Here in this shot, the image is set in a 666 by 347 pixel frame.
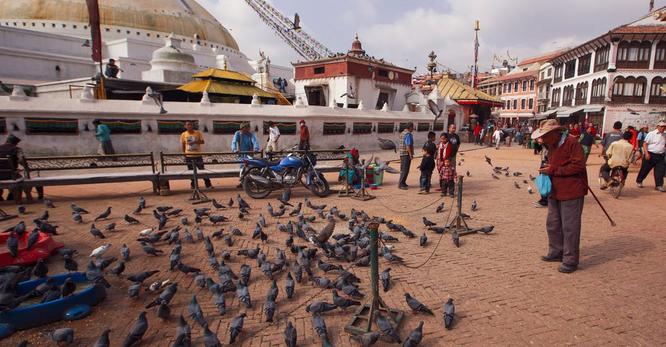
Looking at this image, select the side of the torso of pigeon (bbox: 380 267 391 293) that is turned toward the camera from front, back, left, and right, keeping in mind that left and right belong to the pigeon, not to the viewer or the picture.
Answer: back

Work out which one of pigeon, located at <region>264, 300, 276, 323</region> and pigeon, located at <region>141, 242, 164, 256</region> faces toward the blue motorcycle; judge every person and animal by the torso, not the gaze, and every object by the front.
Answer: pigeon, located at <region>264, 300, 276, 323</region>

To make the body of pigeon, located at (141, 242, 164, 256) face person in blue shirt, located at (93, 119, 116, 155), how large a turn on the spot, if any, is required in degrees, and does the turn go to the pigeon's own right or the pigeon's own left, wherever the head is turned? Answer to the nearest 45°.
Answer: approximately 90° to the pigeon's own right

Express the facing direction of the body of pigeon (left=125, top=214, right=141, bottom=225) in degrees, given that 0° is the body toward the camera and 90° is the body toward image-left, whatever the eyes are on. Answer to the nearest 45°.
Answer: approximately 90°

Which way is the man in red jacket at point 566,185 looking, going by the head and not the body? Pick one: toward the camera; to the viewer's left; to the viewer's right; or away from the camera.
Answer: to the viewer's left

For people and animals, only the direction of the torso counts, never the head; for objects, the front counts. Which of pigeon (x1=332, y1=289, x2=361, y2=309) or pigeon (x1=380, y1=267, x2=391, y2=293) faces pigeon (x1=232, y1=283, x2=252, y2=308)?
pigeon (x1=332, y1=289, x2=361, y2=309)

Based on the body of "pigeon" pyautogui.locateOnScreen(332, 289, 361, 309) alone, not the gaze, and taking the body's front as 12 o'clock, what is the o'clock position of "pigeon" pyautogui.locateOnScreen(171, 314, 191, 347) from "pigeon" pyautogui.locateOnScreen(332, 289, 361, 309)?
"pigeon" pyautogui.locateOnScreen(171, 314, 191, 347) is roughly at 11 o'clock from "pigeon" pyautogui.locateOnScreen(332, 289, 361, 309).

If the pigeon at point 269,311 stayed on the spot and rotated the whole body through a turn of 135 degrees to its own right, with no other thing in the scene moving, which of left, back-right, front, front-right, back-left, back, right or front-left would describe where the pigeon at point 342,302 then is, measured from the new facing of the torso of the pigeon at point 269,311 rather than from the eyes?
front-left

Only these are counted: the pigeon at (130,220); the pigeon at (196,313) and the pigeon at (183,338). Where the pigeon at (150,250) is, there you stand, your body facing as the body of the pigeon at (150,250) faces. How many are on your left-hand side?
2

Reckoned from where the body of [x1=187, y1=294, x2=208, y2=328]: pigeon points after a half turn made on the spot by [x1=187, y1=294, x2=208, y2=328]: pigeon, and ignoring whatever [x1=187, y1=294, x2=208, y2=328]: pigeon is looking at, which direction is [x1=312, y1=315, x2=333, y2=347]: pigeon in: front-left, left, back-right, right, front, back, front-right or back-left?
front
